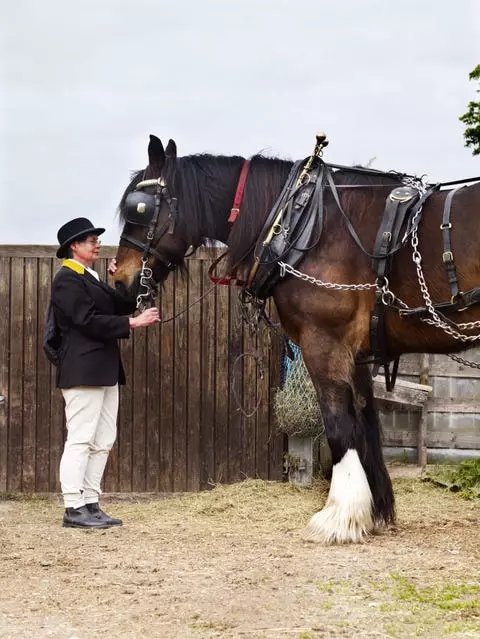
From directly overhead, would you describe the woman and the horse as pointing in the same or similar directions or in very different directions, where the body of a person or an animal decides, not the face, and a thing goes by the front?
very different directions

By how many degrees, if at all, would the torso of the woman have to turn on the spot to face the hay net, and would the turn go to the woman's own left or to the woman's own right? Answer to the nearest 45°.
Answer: approximately 45° to the woman's own left

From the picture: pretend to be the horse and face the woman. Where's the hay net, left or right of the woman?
right

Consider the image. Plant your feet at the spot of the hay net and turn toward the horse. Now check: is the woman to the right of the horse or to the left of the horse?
right

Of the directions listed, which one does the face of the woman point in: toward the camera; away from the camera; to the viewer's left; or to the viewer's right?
to the viewer's right

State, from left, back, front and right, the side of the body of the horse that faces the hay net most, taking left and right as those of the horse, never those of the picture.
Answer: right

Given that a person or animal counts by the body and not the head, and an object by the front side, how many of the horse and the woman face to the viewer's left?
1

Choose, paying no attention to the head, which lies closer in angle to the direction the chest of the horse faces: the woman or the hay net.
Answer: the woman

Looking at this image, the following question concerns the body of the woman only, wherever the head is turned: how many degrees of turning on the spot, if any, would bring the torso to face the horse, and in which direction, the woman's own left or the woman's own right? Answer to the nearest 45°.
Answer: approximately 45° to the woman's own right

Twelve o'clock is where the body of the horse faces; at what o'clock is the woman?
The woman is roughly at 1 o'clock from the horse.

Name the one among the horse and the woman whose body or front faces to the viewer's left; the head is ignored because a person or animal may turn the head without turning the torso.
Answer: the horse

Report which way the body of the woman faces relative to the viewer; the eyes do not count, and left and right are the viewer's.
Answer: facing to the right of the viewer

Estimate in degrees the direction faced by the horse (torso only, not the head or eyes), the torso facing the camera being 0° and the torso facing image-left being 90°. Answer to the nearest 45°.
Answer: approximately 90°
